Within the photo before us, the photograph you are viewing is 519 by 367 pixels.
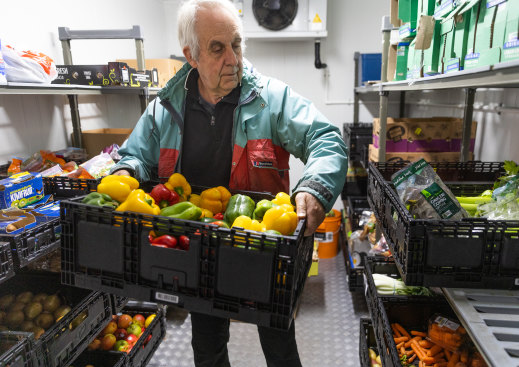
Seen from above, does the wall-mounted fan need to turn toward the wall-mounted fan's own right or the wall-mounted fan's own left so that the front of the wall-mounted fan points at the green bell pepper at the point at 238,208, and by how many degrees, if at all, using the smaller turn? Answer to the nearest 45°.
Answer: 0° — it already faces it

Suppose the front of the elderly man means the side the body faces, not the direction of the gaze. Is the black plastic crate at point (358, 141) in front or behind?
behind

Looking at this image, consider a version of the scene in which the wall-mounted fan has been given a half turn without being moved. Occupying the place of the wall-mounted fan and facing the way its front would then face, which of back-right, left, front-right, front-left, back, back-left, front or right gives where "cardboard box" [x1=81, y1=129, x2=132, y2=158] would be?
back-left

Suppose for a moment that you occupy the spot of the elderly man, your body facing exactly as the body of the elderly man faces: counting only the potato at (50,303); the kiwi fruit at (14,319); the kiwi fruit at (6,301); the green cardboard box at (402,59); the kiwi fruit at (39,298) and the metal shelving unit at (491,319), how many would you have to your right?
4

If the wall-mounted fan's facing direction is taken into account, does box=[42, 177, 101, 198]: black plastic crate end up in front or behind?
in front

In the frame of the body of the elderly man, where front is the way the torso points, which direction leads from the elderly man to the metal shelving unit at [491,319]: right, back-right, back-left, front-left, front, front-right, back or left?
front-left

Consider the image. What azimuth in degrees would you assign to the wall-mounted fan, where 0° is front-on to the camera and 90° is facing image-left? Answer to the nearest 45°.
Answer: approximately 0°

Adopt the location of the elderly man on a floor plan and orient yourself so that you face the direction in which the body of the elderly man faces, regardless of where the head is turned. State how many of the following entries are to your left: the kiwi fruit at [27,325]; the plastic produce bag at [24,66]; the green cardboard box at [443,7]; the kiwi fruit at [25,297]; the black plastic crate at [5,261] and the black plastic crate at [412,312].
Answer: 2

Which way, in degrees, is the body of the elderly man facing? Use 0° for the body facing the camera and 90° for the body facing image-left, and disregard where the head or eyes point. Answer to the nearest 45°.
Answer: approximately 0°

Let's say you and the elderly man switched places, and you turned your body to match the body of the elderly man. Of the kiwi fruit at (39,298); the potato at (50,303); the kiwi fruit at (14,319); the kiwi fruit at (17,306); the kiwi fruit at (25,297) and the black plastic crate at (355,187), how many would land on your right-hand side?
5

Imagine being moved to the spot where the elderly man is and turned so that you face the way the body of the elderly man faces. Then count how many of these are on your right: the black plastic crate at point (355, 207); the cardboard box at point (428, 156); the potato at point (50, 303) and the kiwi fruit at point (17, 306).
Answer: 2

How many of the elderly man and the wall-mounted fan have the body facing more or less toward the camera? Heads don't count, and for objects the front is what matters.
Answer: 2
